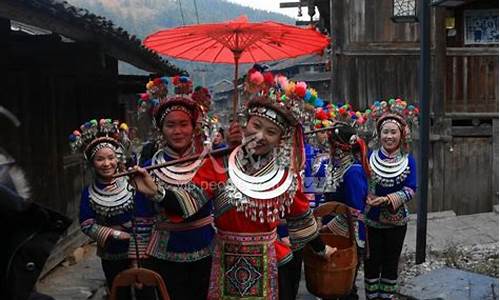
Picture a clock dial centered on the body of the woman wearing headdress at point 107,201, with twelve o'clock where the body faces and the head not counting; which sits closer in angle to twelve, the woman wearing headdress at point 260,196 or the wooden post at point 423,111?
the woman wearing headdress

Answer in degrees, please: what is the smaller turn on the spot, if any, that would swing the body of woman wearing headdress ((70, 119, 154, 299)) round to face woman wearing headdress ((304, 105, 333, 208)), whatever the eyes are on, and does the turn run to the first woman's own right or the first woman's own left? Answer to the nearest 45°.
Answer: approximately 90° to the first woman's own left

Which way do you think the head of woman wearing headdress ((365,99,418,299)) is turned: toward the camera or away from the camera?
toward the camera

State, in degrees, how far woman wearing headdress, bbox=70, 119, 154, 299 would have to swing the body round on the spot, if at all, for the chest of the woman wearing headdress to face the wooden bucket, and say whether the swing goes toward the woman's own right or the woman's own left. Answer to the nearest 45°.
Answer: approximately 45° to the woman's own left

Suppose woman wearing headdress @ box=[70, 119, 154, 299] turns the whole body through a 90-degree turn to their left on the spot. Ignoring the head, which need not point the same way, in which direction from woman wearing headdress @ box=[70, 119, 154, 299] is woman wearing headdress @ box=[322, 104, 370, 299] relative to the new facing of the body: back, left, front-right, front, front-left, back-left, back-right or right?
front

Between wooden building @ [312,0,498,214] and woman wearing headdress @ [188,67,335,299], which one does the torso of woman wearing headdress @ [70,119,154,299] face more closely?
the woman wearing headdress

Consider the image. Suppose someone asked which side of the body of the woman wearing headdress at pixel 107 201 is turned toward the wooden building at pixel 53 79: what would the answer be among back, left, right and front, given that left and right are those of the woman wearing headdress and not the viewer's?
back

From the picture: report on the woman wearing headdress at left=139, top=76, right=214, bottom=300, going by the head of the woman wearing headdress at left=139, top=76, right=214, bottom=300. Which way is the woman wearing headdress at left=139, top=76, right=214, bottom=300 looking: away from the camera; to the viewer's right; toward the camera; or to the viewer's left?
toward the camera

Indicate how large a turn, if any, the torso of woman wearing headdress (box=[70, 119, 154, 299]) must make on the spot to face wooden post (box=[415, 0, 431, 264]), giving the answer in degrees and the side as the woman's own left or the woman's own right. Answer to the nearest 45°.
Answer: approximately 135° to the woman's own left

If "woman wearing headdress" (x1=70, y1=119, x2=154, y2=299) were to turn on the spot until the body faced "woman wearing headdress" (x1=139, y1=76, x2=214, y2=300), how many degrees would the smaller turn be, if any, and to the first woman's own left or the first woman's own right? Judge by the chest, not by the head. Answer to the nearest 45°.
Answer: approximately 45° to the first woman's own left

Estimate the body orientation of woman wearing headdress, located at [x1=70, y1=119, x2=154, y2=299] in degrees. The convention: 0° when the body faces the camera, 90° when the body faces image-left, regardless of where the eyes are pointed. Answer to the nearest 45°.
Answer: approximately 0°

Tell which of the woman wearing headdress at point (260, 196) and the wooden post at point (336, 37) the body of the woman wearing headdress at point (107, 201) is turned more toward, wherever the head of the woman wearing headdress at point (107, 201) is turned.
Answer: the woman wearing headdress
